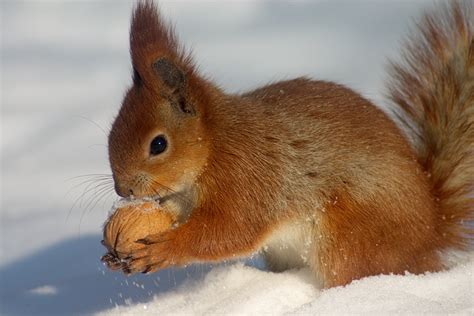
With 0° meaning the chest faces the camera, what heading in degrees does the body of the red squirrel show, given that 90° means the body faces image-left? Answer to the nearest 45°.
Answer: approximately 90°
